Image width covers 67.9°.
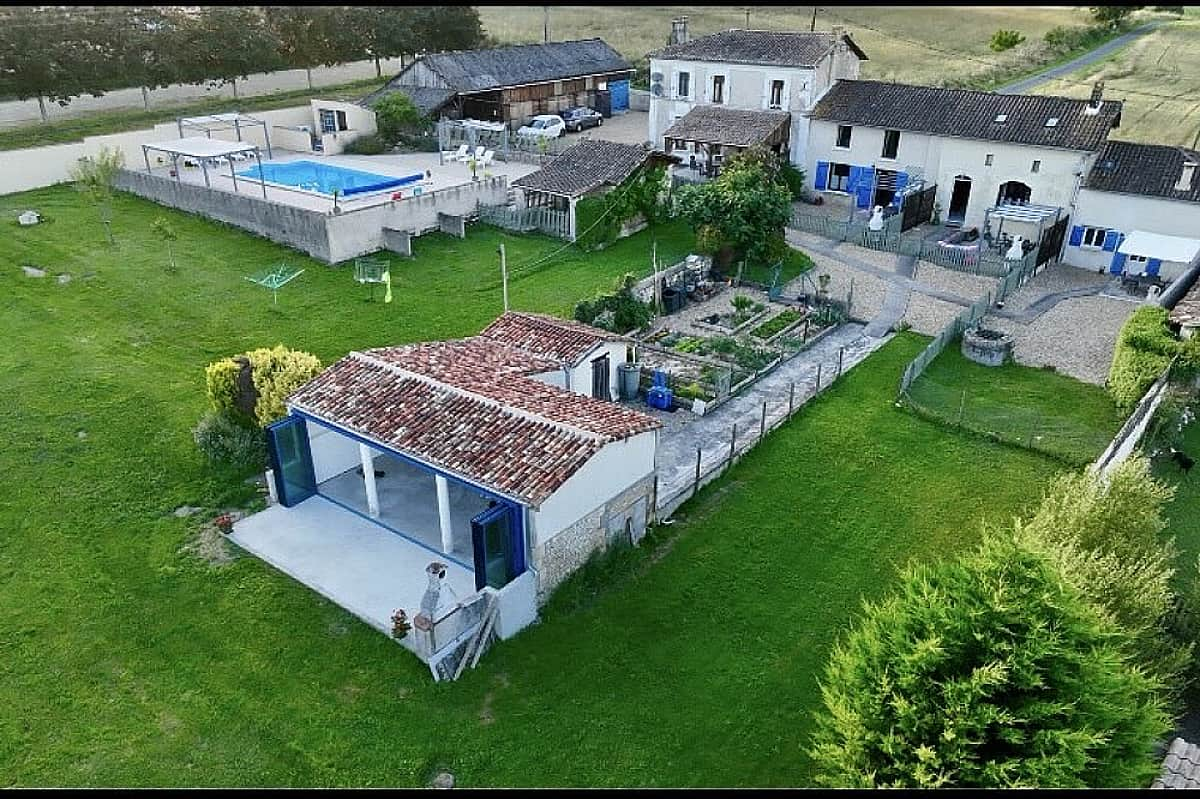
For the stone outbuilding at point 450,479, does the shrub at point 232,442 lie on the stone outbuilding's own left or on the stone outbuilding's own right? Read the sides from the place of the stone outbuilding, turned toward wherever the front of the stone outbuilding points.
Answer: on the stone outbuilding's own right

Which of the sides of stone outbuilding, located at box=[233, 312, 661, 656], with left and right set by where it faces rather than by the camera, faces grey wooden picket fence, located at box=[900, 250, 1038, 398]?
back

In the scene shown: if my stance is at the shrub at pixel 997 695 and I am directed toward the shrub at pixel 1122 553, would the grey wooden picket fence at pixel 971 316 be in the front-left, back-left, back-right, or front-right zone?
front-left

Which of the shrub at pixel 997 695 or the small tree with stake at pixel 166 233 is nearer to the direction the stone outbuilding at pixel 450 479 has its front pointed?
the shrub

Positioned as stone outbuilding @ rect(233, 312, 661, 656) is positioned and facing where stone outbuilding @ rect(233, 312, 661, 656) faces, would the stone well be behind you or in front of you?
behind

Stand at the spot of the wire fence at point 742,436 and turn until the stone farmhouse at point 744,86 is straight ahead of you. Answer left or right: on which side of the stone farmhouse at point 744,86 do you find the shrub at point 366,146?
left

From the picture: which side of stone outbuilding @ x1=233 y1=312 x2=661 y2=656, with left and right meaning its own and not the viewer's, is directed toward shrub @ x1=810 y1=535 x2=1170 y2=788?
left

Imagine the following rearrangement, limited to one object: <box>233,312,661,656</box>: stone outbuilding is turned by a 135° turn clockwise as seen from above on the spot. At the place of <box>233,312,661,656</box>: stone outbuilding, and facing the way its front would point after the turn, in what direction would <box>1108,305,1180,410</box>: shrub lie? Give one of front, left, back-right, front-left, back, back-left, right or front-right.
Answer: right

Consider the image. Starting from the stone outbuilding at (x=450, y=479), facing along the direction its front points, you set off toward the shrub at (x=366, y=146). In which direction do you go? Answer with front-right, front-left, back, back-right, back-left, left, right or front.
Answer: back-right

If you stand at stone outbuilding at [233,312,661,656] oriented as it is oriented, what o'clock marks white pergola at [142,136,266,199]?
The white pergola is roughly at 4 o'clock from the stone outbuilding.

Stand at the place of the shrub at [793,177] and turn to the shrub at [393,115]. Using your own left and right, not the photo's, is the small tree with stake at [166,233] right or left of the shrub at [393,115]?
left

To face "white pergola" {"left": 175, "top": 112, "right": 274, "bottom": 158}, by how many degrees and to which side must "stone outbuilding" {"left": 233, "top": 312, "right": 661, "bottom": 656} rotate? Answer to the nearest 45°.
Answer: approximately 135° to its right

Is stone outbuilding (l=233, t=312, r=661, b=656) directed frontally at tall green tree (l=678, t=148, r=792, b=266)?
no

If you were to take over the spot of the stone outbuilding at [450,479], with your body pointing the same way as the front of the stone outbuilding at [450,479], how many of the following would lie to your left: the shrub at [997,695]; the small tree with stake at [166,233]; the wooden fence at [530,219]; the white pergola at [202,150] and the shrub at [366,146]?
1

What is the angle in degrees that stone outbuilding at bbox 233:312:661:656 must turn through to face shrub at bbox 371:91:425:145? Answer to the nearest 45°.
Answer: approximately 135° to its right

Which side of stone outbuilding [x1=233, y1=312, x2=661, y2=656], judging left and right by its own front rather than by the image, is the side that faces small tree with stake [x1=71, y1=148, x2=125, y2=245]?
right

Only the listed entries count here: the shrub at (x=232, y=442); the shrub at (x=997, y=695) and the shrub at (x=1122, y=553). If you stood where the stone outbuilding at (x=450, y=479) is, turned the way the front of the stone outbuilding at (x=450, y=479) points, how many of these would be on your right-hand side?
1

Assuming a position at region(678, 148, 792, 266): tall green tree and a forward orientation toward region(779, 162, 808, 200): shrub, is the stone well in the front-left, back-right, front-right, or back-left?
back-right

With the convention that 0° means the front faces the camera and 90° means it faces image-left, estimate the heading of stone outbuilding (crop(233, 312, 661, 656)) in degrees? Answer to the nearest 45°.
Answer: approximately 45°

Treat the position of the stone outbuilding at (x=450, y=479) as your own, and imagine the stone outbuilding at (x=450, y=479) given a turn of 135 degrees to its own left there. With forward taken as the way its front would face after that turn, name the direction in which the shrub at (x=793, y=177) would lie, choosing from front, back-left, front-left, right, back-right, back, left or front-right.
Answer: front-left

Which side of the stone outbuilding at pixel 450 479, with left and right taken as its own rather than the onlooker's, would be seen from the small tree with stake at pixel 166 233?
right

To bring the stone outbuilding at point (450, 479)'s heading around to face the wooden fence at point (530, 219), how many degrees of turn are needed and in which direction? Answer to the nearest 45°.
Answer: approximately 135° to its right
